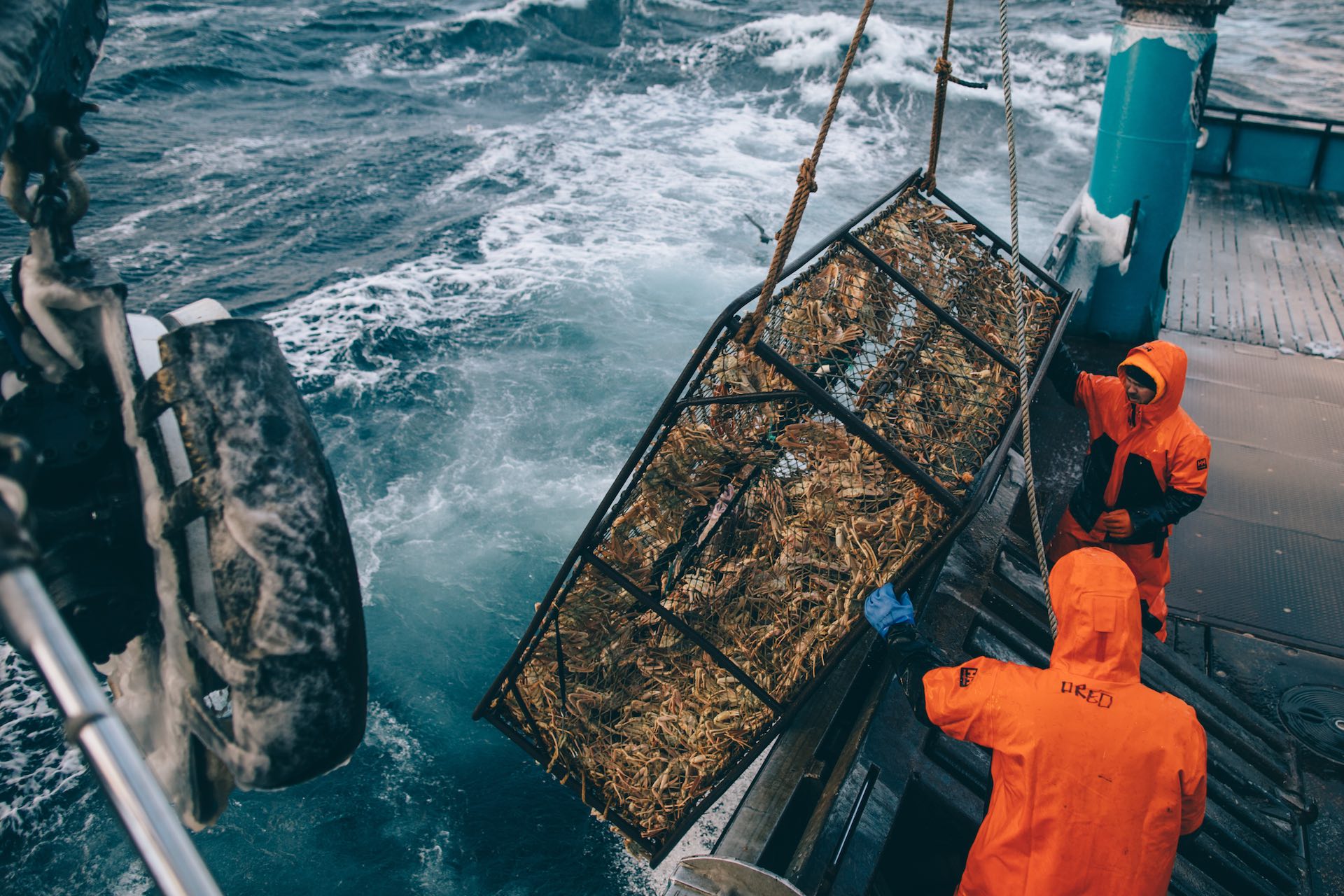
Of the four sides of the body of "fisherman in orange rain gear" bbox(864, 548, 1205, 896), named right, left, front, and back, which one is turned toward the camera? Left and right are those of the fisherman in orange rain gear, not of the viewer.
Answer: back

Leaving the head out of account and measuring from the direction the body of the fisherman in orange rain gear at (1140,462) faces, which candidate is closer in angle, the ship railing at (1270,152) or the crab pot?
the crab pot

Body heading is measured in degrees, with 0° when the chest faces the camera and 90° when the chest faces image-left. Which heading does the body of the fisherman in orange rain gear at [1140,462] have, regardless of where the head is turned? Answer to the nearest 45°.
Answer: approximately 45°

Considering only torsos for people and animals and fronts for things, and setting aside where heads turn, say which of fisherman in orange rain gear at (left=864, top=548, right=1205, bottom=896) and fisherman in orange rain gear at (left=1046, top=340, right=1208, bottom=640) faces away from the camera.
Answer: fisherman in orange rain gear at (left=864, top=548, right=1205, bottom=896)

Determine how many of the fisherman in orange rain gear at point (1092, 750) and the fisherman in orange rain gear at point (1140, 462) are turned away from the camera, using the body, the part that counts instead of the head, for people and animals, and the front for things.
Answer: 1

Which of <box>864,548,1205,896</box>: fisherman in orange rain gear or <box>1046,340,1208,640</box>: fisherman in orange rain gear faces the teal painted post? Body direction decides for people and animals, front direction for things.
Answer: <box>864,548,1205,896</box>: fisherman in orange rain gear
